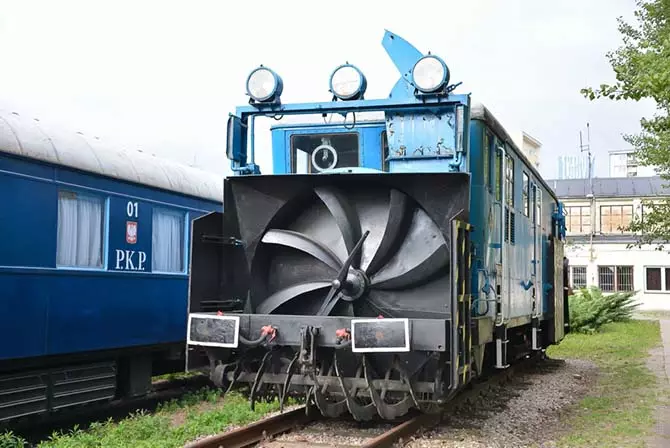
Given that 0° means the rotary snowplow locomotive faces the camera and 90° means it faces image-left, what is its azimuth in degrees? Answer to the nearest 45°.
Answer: approximately 45°

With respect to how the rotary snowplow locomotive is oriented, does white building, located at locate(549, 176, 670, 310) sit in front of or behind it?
behind

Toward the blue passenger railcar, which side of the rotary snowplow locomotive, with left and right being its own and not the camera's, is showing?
right

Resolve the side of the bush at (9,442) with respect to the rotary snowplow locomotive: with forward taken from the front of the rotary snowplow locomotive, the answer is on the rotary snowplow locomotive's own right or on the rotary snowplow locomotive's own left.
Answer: on the rotary snowplow locomotive's own right
